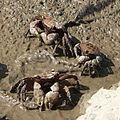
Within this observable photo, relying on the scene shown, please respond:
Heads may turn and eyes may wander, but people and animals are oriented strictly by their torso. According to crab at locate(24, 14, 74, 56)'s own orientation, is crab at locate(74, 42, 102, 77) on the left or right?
on its left

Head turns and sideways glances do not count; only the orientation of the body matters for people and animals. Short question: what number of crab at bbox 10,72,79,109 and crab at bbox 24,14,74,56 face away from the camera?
0

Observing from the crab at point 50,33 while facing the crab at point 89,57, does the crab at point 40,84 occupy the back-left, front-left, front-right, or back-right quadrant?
front-right

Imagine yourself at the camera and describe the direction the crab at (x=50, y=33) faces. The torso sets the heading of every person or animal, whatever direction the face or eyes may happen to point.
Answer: facing the viewer and to the left of the viewer

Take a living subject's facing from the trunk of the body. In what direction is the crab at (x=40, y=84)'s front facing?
toward the camera

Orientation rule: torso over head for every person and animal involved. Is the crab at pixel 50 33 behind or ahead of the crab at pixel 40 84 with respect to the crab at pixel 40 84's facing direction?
behind

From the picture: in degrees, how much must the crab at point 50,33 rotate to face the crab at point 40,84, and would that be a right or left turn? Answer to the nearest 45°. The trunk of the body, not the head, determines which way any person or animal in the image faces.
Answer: approximately 45° to its left

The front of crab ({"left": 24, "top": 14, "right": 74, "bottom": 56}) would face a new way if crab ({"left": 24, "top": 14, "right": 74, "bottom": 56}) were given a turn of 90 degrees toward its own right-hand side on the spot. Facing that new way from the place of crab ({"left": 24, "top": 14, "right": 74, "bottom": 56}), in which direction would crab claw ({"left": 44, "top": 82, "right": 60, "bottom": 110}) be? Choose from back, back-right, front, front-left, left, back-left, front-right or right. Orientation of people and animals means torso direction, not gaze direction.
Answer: back-left

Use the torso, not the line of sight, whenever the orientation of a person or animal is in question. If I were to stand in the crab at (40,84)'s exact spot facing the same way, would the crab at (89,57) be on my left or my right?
on my left
